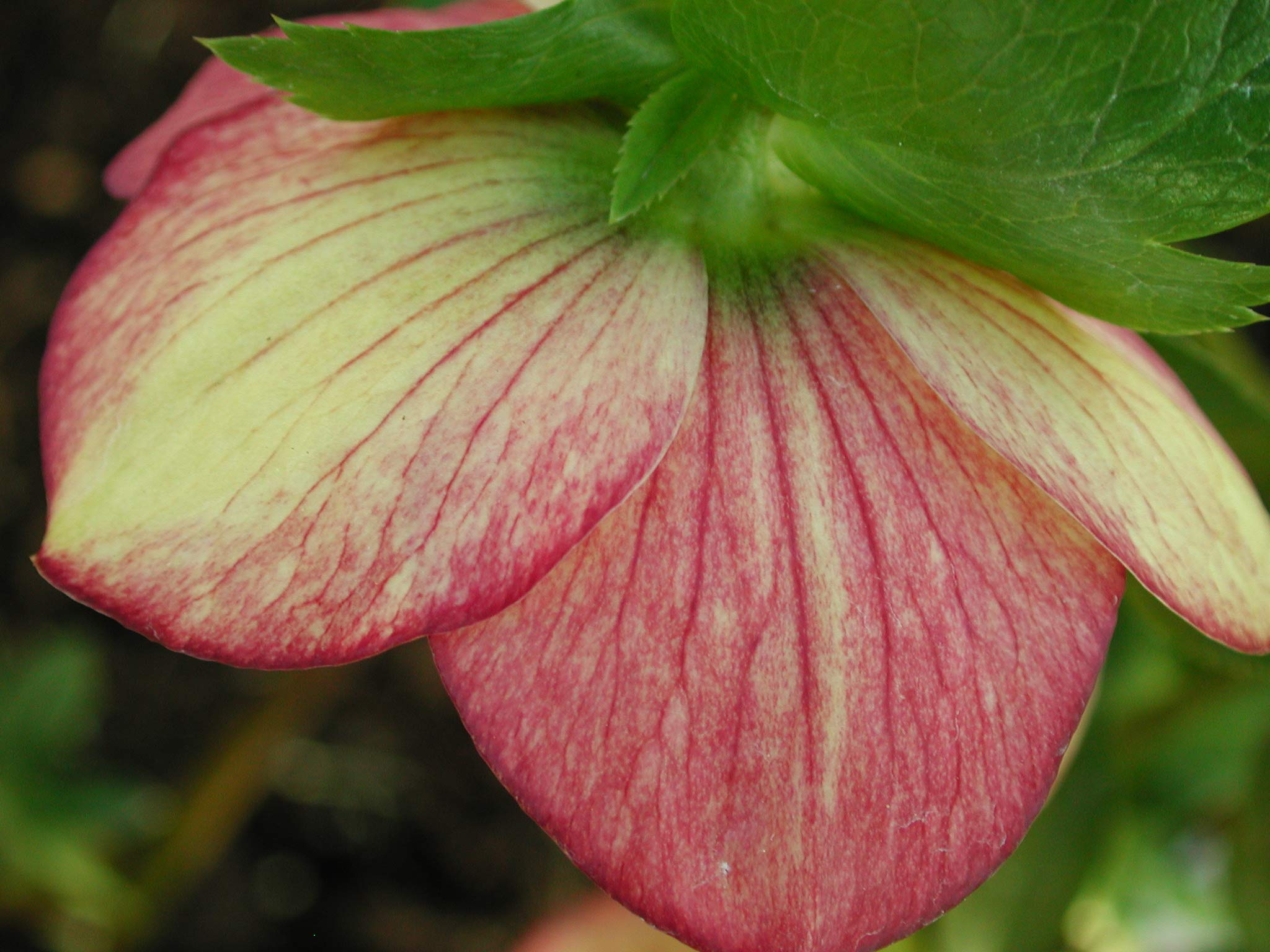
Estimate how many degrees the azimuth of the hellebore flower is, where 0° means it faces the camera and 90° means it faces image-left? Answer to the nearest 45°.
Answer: approximately 180°
